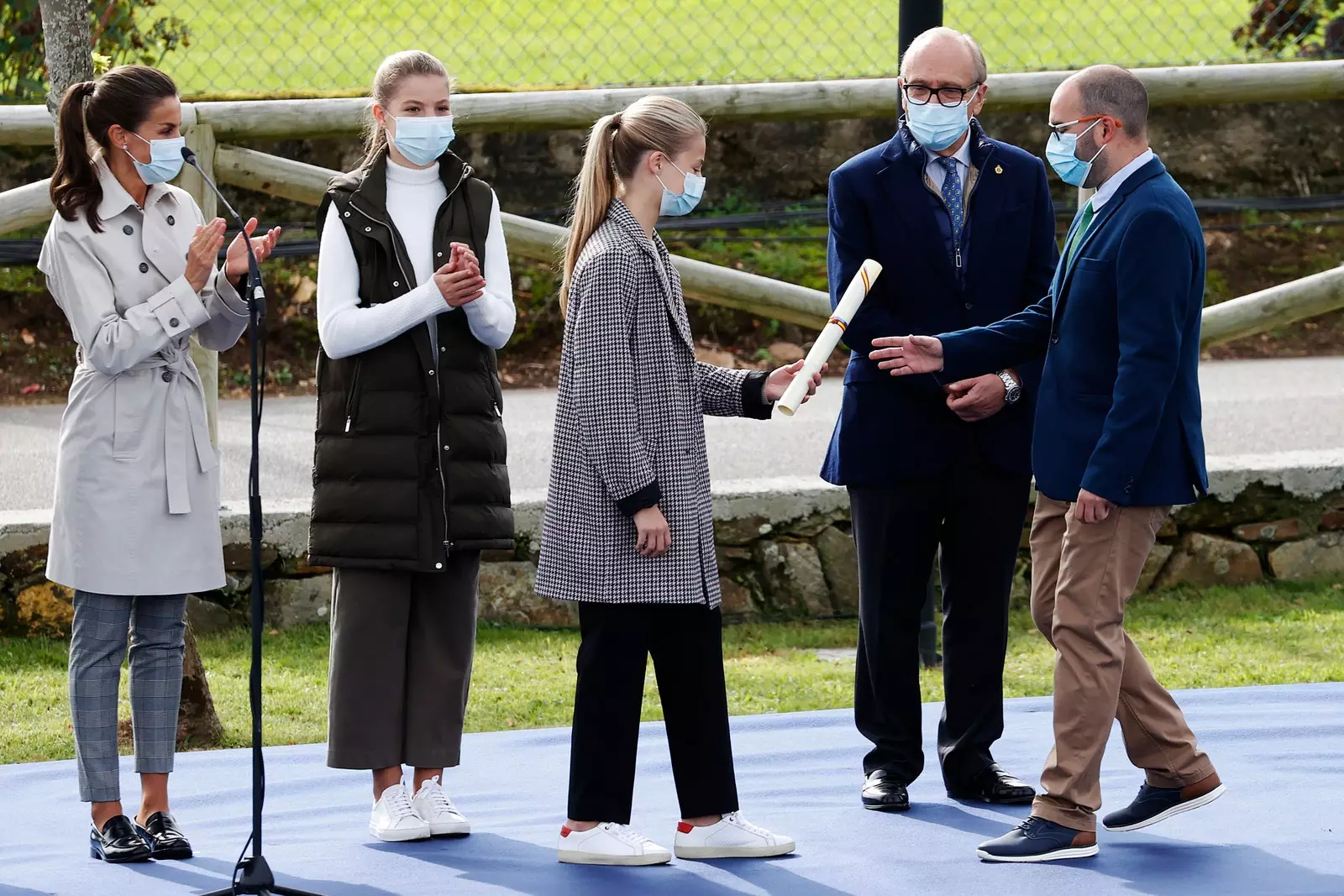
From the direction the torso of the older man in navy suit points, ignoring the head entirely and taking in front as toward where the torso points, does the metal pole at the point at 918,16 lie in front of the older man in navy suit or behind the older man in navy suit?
behind

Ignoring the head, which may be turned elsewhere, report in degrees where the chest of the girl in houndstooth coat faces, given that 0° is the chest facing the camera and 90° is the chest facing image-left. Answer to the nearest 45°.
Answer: approximately 270°

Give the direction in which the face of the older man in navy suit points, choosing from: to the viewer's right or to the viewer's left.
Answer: to the viewer's left

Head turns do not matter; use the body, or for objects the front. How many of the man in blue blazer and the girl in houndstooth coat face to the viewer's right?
1

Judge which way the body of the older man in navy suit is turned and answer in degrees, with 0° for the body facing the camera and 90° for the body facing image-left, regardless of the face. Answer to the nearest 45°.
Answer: approximately 0°

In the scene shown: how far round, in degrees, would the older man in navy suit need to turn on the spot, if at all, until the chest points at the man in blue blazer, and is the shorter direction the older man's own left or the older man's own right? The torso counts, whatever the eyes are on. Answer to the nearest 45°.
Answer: approximately 45° to the older man's own left

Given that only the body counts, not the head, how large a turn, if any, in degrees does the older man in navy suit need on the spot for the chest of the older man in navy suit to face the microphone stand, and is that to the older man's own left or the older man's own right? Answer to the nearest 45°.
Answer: approximately 45° to the older man's own right

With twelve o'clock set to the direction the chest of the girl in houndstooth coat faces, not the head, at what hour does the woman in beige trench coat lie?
The woman in beige trench coat is roughly at 6 o'clock from the girl in houndstooth coat.

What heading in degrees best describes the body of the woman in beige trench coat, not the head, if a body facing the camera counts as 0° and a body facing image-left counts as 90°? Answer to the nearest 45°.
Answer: approximately 315°

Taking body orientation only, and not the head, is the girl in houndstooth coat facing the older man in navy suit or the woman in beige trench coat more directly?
the older man in navy suit

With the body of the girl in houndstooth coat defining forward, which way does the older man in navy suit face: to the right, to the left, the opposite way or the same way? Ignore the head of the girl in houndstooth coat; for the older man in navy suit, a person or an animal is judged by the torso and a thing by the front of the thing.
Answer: to the right

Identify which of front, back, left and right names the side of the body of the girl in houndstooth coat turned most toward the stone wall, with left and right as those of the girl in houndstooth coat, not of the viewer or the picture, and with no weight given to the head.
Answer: left

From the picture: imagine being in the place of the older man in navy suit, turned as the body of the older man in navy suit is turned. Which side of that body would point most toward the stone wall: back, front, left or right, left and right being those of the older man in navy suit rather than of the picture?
back

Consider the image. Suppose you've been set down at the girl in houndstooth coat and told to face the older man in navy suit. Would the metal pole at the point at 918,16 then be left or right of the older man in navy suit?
left

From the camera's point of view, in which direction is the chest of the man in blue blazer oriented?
to the viewer's left
